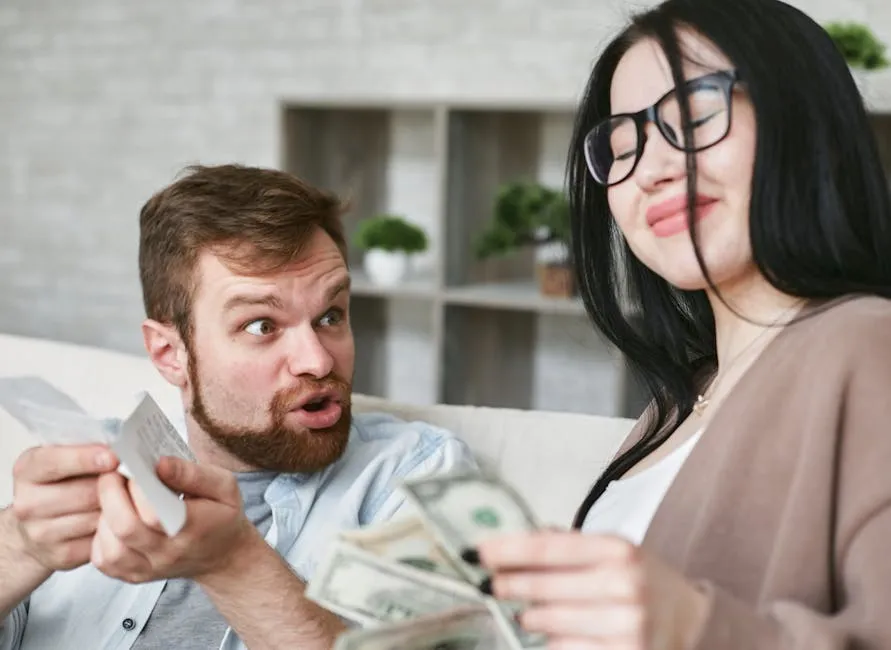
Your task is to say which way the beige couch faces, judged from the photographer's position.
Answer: facing the viewer

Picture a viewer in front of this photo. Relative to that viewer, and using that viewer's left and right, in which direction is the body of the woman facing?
facing the viewer and to the left of the viewer

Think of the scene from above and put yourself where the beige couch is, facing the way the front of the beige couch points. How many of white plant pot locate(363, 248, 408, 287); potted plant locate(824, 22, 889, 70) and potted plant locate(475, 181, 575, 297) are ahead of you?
0

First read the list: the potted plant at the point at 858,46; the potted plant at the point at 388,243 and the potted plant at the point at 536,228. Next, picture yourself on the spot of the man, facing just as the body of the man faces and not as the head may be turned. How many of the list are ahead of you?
0

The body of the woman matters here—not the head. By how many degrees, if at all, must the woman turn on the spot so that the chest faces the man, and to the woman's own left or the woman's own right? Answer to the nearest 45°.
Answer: approximately 90° to the woman's own right

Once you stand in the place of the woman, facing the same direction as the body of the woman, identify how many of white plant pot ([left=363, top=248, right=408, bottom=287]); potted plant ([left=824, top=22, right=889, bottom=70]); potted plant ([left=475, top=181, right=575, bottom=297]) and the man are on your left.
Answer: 0

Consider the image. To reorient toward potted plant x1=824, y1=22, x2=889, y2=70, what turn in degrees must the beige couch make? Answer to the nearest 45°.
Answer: approximately 135° to its left

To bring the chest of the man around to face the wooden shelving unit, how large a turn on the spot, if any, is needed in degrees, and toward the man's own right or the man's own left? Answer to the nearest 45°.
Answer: approximately 180°

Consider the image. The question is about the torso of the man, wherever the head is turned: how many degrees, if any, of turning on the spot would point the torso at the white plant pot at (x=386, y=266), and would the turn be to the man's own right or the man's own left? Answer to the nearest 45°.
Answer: approximately 180°

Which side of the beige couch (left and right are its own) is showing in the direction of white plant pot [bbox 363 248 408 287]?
back

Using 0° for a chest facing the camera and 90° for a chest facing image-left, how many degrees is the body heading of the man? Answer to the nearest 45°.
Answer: approximately 0°

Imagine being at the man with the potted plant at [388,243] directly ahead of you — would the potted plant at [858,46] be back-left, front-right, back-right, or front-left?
front-right

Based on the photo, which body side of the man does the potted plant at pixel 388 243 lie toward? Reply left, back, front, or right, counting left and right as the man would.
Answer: back

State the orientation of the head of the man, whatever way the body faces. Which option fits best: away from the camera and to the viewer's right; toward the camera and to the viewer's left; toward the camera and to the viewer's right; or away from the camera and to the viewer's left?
toward the camera and to the viewer's right

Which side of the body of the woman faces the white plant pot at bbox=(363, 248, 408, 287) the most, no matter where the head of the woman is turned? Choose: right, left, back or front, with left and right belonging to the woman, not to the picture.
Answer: right

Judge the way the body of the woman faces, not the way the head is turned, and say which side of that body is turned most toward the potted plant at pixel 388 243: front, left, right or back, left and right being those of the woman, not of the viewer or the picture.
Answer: right
